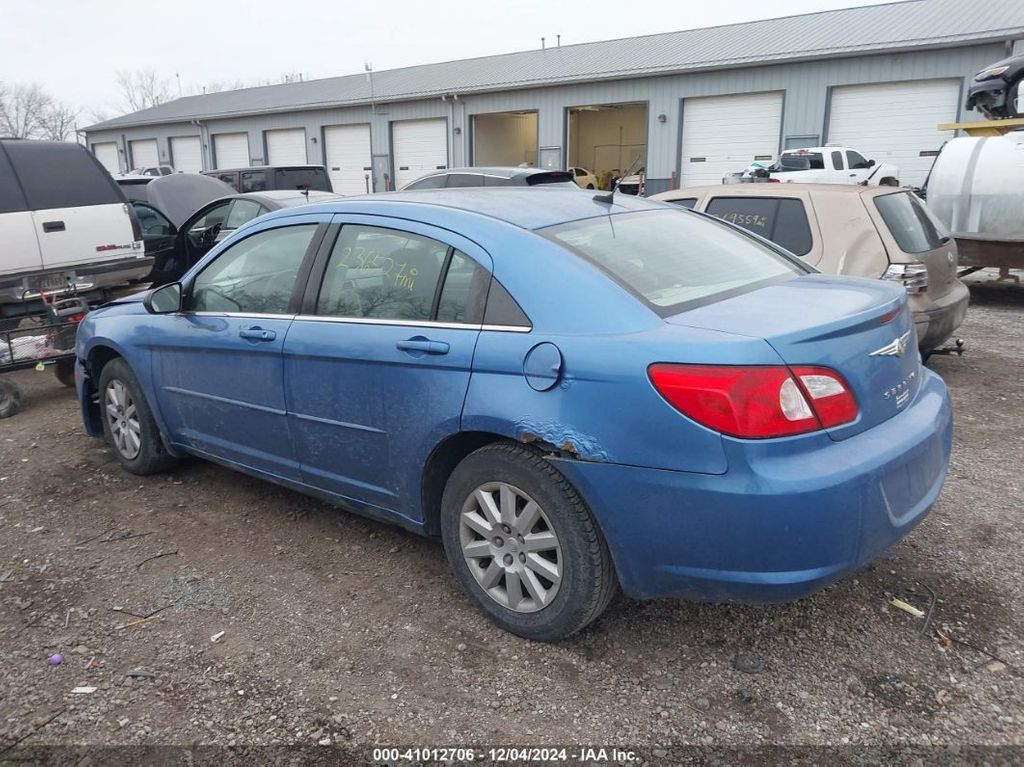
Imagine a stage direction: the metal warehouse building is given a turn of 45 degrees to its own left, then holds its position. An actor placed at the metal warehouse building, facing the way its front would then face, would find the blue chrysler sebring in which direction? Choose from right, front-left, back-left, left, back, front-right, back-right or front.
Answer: front

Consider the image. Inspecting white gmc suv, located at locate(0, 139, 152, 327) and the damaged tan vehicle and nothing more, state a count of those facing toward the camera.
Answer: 0

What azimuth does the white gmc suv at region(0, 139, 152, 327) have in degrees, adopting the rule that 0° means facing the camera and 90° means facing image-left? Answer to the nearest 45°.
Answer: approximately 135°

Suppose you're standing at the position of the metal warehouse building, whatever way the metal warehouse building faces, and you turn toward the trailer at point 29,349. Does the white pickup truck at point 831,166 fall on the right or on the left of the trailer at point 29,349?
left

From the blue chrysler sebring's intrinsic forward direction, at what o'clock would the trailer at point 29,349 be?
The trailer is roughly at 12 o'clock from the blue chrysler sebring.

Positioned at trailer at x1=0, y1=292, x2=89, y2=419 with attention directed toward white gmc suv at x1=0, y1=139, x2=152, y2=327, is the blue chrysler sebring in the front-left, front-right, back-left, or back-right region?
back-right

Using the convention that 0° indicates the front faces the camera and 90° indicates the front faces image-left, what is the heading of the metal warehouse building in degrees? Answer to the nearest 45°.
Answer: approximately 45°

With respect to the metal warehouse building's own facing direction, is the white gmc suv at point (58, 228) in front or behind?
in front

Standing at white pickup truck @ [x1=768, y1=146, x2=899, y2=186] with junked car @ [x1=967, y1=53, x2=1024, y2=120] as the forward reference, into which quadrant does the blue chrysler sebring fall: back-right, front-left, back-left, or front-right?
front-right

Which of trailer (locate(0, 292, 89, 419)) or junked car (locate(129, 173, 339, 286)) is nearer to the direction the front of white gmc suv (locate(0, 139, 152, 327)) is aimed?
the junked car

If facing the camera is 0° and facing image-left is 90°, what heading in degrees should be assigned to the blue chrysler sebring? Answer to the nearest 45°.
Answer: approximately 135°

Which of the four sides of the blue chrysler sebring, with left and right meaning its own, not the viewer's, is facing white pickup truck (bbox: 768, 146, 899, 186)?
right

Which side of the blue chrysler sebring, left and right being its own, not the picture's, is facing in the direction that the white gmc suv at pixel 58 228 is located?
front

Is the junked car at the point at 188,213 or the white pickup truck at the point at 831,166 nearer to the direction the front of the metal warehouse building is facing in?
the junked car

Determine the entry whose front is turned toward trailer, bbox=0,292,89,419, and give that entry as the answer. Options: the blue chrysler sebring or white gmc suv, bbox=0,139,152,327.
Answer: the blue chrysler sebring

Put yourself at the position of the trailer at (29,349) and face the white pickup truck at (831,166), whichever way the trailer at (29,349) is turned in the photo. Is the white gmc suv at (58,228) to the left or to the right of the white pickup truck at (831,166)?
left

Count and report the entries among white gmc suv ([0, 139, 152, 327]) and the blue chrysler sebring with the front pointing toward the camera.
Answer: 0

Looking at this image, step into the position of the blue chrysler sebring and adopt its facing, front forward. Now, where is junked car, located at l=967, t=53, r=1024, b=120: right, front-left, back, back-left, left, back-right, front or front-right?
right
